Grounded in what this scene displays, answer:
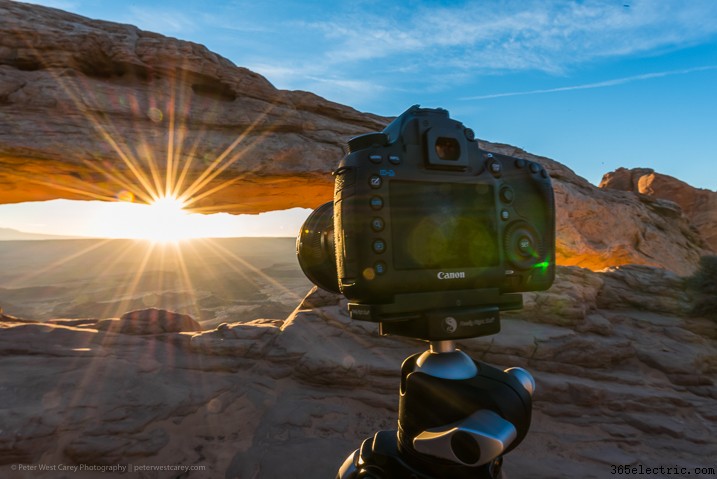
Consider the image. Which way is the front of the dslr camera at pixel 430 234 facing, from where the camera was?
facing away from the viewer and to the left of the viewer

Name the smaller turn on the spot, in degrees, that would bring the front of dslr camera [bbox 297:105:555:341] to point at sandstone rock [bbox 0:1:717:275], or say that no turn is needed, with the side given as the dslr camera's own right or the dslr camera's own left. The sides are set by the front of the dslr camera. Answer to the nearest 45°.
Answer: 0° — it already faces it

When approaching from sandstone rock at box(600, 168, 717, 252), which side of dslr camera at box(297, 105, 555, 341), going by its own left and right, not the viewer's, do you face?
right

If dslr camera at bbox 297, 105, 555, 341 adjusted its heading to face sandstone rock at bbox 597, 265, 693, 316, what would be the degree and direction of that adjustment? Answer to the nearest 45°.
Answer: approximately 90° to its right
